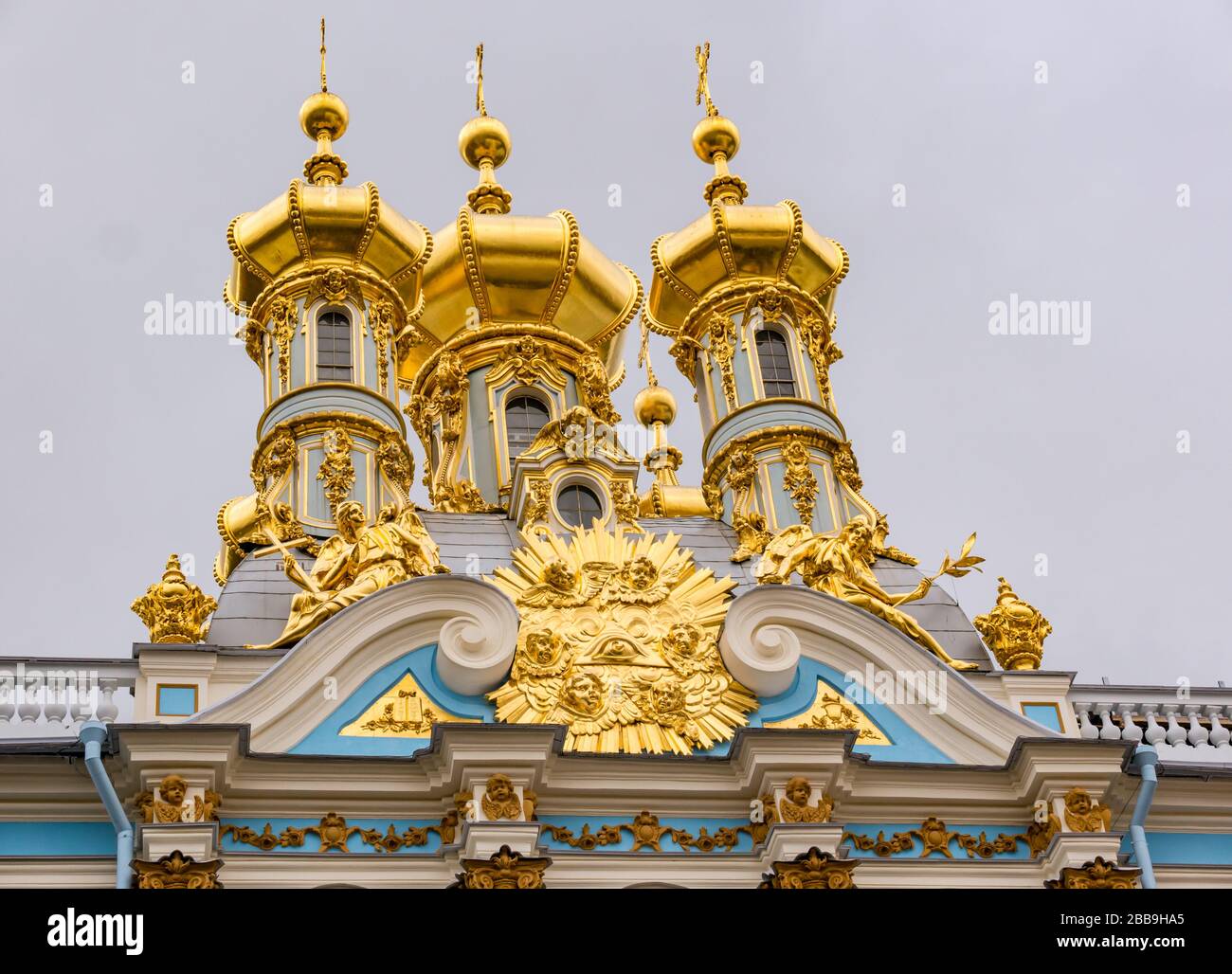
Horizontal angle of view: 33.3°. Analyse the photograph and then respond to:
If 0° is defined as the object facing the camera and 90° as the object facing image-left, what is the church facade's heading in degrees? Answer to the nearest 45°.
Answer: approximately 0°
